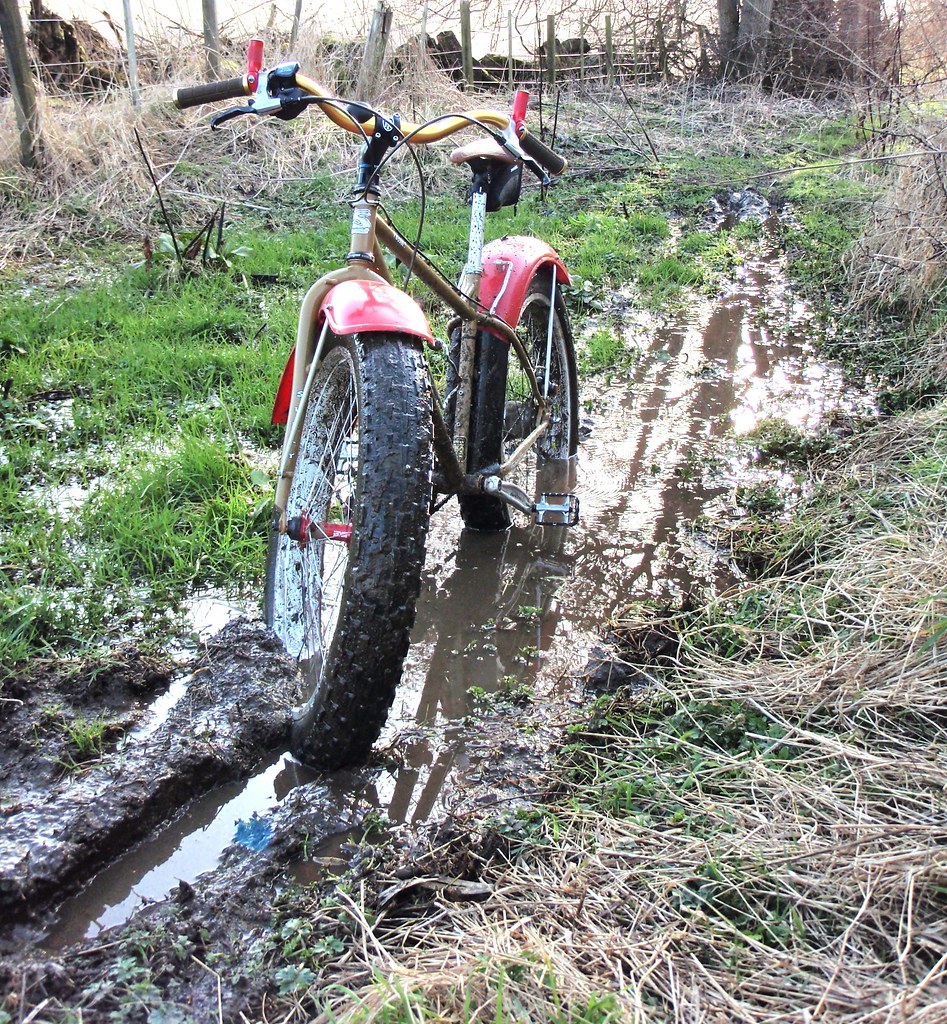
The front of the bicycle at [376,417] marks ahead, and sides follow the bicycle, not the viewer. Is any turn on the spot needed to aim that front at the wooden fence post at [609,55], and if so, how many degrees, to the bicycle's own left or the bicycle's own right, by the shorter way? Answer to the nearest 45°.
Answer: approximately 135° to the bicycle's own right

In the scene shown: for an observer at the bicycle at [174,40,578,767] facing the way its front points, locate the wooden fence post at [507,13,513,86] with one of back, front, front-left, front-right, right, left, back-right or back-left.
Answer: back-right

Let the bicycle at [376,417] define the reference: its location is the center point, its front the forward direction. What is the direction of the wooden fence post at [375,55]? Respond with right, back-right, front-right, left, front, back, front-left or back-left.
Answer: back-right

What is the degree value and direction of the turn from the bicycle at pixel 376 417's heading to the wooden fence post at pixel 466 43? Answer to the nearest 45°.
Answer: approximately 135° to its right

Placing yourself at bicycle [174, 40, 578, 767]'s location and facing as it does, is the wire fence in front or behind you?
behind

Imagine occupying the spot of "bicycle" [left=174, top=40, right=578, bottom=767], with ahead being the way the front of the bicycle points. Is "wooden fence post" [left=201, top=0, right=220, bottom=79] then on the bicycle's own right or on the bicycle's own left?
on the bicycle's own right

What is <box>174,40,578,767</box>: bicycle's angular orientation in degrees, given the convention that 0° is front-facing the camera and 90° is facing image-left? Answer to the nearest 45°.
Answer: approximately 45°

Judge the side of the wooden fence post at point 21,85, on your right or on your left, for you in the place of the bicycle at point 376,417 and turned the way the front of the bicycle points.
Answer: on your right
